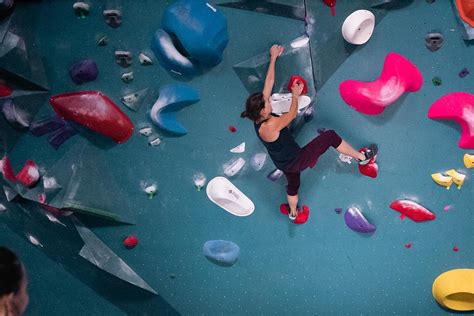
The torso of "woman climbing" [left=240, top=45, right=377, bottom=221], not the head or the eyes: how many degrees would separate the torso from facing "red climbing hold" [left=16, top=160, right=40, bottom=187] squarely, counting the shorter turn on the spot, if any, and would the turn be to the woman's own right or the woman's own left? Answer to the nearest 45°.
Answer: approximately 135° to the woman's own left

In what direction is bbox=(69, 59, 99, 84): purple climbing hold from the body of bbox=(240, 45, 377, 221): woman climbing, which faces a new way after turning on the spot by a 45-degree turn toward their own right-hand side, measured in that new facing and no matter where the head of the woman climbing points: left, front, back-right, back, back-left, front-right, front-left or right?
back

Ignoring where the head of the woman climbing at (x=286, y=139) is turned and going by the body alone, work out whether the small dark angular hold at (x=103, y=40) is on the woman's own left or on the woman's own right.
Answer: on the woman's own left

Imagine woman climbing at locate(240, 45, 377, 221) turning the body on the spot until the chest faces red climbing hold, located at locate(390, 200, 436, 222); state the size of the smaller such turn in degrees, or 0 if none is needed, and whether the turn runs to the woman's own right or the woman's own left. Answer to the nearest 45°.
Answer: approximately 45° to the woman's own right

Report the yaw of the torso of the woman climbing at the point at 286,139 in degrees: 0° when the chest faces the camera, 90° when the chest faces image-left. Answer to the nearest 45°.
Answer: approximately 225°

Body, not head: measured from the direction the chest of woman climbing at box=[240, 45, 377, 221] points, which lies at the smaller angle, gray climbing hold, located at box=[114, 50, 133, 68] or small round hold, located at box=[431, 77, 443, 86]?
the small round hold

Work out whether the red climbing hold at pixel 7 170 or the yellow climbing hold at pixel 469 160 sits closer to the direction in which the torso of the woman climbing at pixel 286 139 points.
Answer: the yellow climbing hold

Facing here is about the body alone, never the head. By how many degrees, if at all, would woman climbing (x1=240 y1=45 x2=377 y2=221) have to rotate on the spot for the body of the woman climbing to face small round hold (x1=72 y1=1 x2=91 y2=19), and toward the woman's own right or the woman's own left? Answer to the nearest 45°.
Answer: approximately 135° to the woman's own left
